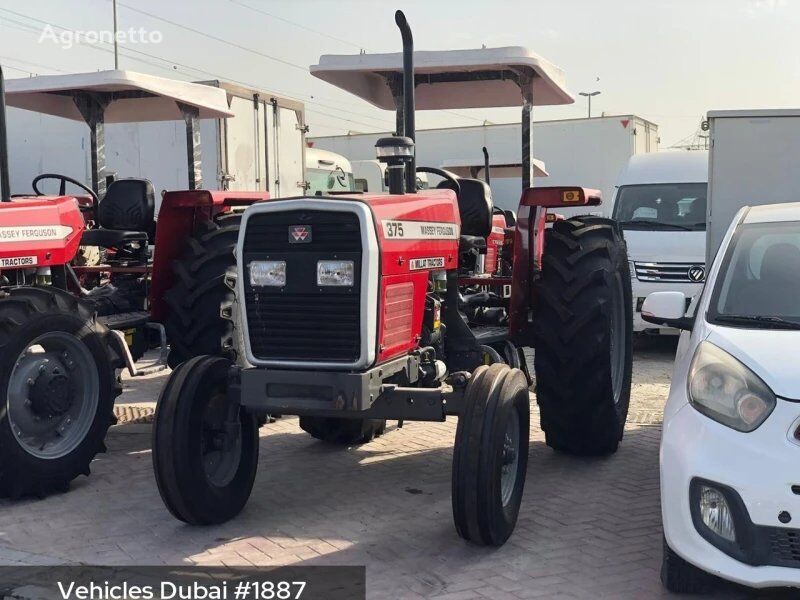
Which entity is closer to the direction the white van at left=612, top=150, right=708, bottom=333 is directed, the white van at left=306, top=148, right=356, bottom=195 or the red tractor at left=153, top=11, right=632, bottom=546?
the red tractor

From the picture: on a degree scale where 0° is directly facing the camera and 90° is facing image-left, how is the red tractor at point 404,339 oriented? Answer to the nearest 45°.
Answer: approximately 45°

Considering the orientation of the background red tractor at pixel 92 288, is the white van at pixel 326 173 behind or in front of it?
behind

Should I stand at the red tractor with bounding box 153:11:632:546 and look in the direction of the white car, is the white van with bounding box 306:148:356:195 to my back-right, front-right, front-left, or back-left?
back-left

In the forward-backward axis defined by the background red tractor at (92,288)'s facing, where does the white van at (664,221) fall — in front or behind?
behind

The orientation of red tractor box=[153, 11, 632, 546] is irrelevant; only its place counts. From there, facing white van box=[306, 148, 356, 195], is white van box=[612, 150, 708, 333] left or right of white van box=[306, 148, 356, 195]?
right
